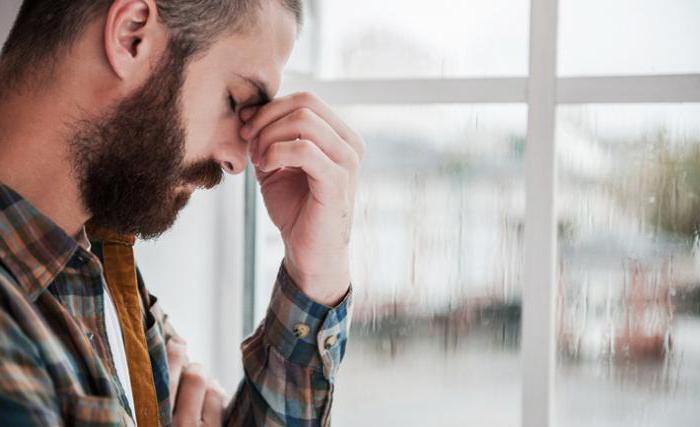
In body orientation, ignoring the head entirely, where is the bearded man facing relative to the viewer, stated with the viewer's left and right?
facing to the right of the viewer

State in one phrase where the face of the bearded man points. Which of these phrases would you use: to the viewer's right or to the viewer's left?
to the viewer's right

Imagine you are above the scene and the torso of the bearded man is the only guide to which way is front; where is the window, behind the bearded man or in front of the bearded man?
in front
